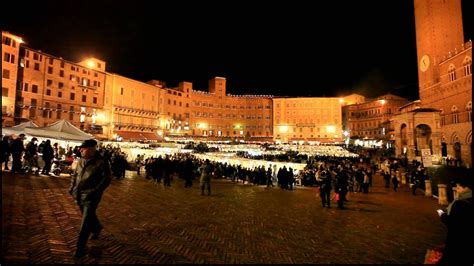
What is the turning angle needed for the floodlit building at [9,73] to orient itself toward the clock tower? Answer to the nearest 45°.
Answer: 0° — it already faces it

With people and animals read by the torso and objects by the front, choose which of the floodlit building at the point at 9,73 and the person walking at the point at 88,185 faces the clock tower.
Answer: the floodlit building

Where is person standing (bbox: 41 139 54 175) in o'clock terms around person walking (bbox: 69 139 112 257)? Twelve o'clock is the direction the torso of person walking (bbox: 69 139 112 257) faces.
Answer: person standing (bbox: 41 139 54 175) is roughly at 4 o'clock from person walking (bbox: 69 139 112 257).

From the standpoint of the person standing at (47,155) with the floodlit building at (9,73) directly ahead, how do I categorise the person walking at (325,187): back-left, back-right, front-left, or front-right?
back-right

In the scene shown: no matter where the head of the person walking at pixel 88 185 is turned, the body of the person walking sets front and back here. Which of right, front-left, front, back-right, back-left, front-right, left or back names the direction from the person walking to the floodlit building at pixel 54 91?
back-right

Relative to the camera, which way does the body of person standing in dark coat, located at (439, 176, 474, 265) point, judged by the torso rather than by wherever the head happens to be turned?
to the viewer's left

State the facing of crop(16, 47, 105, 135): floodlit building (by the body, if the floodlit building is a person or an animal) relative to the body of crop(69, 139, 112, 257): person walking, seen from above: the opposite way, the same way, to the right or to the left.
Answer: to the left

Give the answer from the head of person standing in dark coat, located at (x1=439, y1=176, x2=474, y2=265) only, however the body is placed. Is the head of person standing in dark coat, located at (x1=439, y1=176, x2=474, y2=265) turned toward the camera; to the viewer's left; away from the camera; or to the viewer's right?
to the viewer's left

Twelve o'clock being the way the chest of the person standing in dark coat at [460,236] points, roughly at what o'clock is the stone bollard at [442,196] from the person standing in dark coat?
The stone bollard is roughly at 3 o'clock from the person standing in dark coat.

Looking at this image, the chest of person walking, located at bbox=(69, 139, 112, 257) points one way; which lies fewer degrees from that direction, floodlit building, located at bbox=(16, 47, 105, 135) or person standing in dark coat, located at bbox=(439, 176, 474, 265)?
the person standing in dark coat

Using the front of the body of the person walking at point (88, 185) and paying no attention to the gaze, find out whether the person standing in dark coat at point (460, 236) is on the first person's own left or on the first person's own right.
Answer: on the first person's own left

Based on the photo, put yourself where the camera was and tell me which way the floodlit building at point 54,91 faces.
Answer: facing the viewer and to the right of the viewer

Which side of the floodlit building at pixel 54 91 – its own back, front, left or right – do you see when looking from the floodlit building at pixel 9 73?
right
